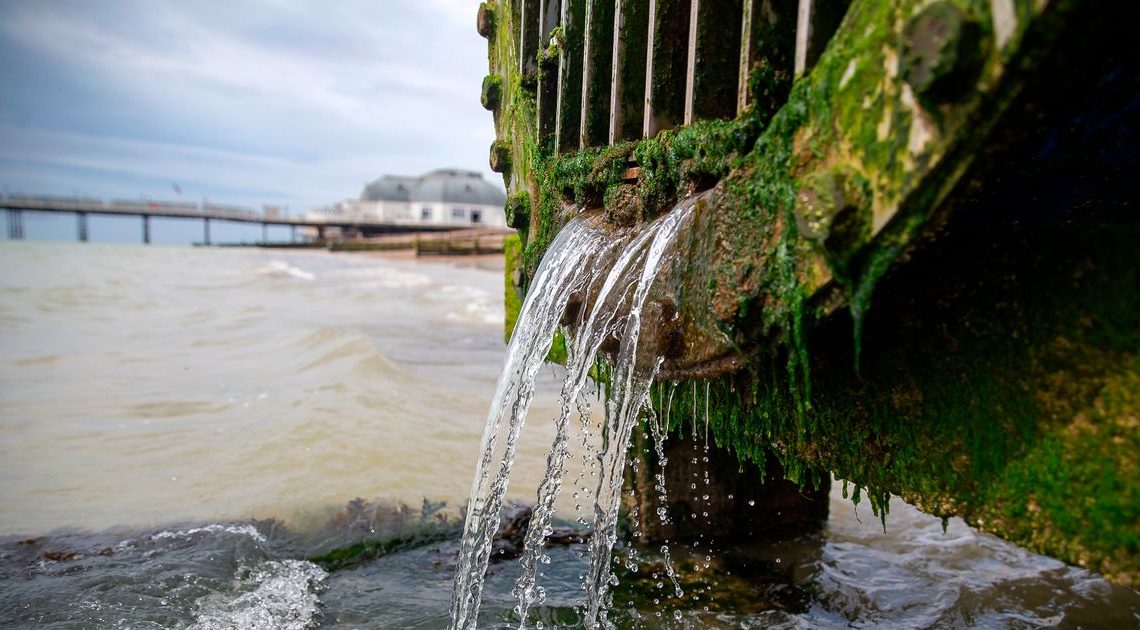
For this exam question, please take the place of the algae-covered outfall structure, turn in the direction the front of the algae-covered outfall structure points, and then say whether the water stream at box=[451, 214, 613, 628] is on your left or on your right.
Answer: on your right

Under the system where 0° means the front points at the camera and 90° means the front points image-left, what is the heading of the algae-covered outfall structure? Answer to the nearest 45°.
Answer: approximately 45°
